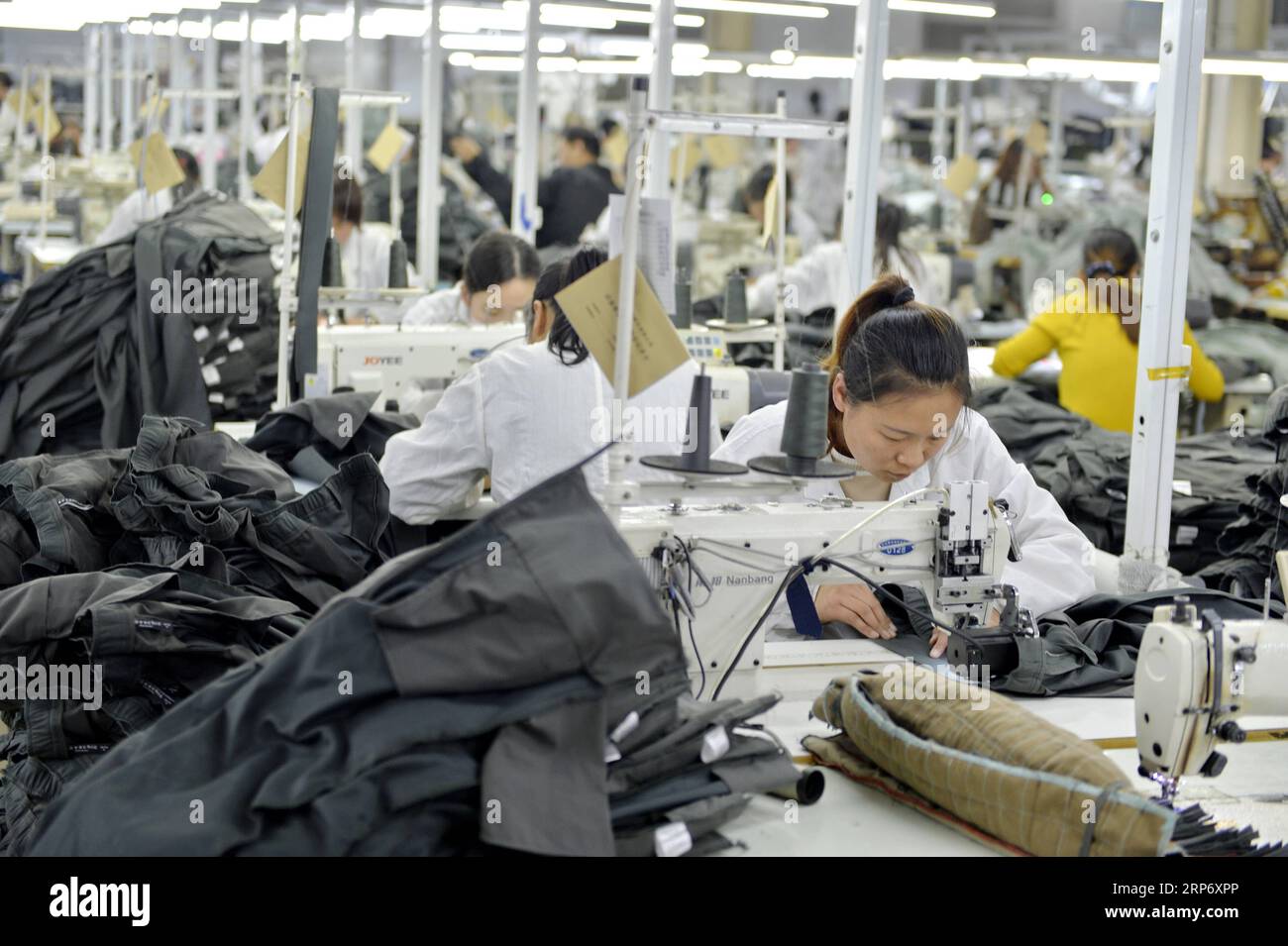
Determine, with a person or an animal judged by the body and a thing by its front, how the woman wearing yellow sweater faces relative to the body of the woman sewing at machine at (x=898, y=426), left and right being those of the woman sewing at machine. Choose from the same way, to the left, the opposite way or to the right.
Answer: the opposite way

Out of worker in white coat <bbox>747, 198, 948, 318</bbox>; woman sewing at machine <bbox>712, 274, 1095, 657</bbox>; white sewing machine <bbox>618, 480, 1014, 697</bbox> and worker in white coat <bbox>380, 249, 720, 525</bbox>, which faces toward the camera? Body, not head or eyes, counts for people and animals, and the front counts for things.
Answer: the woman sewing at machine

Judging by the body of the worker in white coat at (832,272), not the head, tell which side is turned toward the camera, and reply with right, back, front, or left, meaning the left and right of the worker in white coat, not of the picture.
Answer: back

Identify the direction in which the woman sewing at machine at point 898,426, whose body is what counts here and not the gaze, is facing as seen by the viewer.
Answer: toward the camera

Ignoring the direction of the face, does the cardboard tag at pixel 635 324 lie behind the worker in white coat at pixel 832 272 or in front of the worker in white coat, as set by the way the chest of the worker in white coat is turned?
behind

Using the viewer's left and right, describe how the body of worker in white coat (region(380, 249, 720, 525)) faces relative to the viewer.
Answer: facing away from the viewer

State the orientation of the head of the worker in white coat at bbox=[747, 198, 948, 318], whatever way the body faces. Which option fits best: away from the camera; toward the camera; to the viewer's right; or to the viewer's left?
away from the camera

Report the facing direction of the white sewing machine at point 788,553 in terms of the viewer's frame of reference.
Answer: facing away from the viewer

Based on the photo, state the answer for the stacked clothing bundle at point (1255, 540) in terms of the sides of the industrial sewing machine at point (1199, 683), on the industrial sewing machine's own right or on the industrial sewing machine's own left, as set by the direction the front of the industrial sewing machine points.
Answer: on the industrial sewing machine's own left

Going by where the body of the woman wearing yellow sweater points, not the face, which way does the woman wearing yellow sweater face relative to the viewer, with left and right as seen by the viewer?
facing away from the viewer

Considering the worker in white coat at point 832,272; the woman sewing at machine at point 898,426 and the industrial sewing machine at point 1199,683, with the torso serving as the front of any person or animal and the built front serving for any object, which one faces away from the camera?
the worker in white coat

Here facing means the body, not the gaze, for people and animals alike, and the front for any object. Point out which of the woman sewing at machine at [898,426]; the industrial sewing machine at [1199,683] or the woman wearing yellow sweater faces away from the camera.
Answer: the woman wearing yellow sweater

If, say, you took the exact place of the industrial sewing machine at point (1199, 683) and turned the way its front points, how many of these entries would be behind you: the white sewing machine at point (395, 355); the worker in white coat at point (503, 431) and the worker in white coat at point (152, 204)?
3

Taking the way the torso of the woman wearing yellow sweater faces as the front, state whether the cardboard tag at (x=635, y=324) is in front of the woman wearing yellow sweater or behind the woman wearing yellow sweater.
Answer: behind

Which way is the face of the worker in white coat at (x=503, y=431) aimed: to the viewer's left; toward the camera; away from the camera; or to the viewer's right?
away from the camera
